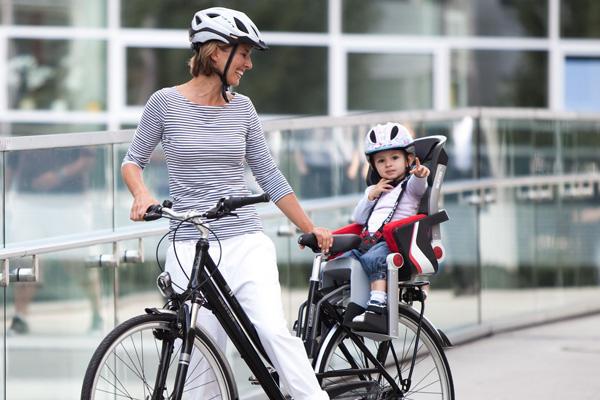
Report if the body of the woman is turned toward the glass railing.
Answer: no

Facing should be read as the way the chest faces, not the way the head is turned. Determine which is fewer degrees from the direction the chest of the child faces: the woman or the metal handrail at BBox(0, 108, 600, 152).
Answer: the woman

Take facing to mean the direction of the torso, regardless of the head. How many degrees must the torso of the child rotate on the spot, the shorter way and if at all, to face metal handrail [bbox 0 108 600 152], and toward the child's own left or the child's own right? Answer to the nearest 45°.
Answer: approximately 135° to the child's own right

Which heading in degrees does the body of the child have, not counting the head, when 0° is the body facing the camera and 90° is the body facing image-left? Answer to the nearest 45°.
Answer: approximately 45°

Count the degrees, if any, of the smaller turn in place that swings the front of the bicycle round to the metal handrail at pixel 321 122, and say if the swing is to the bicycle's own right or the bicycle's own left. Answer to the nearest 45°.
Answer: approximately 135° to the bicycle's own right

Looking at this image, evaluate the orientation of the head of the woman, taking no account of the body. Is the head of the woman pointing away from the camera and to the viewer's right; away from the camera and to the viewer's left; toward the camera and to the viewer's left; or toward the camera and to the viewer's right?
toward the camera and to the viewer's right

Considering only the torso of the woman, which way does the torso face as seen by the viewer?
toward the camera

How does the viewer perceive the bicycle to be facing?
facing the viewer and to the left of the viewer

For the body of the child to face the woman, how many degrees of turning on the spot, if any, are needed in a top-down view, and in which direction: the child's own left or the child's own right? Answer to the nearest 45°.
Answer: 0° — they already face them
